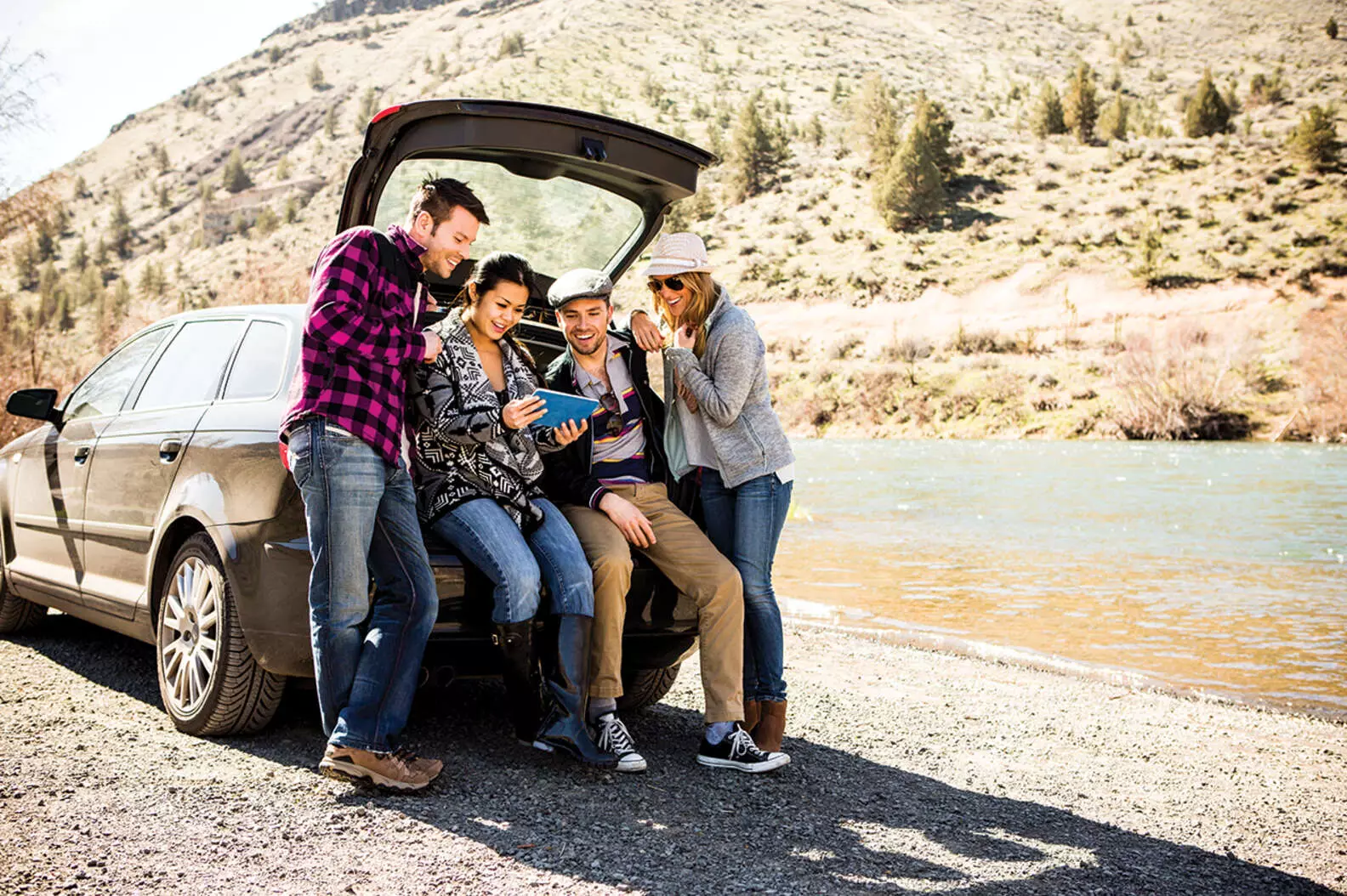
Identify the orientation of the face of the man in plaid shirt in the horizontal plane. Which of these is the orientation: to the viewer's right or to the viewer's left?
to the viewer's right

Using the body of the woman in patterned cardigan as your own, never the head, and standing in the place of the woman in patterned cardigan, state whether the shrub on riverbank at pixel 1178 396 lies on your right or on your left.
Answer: on your left

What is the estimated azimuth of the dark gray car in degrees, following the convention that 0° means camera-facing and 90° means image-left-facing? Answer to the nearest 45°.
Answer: approximately 135°

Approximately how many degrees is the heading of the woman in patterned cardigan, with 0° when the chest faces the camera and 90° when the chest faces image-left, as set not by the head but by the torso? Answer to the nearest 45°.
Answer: approximately 315°

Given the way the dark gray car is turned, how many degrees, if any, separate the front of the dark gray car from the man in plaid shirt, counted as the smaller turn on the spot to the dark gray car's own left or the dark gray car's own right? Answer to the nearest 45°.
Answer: approximately 135° to the dark gray car's own left

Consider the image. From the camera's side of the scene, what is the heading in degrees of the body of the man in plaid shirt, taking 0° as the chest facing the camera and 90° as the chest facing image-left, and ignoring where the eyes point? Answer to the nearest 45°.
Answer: approximately 270°

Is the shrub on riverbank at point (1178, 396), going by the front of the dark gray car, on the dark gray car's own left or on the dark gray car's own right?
on the dark gray car's own right

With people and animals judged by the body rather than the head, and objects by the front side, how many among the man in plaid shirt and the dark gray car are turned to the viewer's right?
1

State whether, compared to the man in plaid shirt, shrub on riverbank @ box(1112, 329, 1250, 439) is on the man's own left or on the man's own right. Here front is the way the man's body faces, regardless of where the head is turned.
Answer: on the man's own left

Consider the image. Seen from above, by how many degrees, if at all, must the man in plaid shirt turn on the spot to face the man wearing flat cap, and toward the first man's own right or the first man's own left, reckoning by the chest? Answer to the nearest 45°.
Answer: approximately 45° to the first man's own left

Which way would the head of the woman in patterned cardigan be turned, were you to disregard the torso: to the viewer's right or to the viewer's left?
to the viewer's right

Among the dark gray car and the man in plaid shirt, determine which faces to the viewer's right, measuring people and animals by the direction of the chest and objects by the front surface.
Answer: the man in plaid shirt
